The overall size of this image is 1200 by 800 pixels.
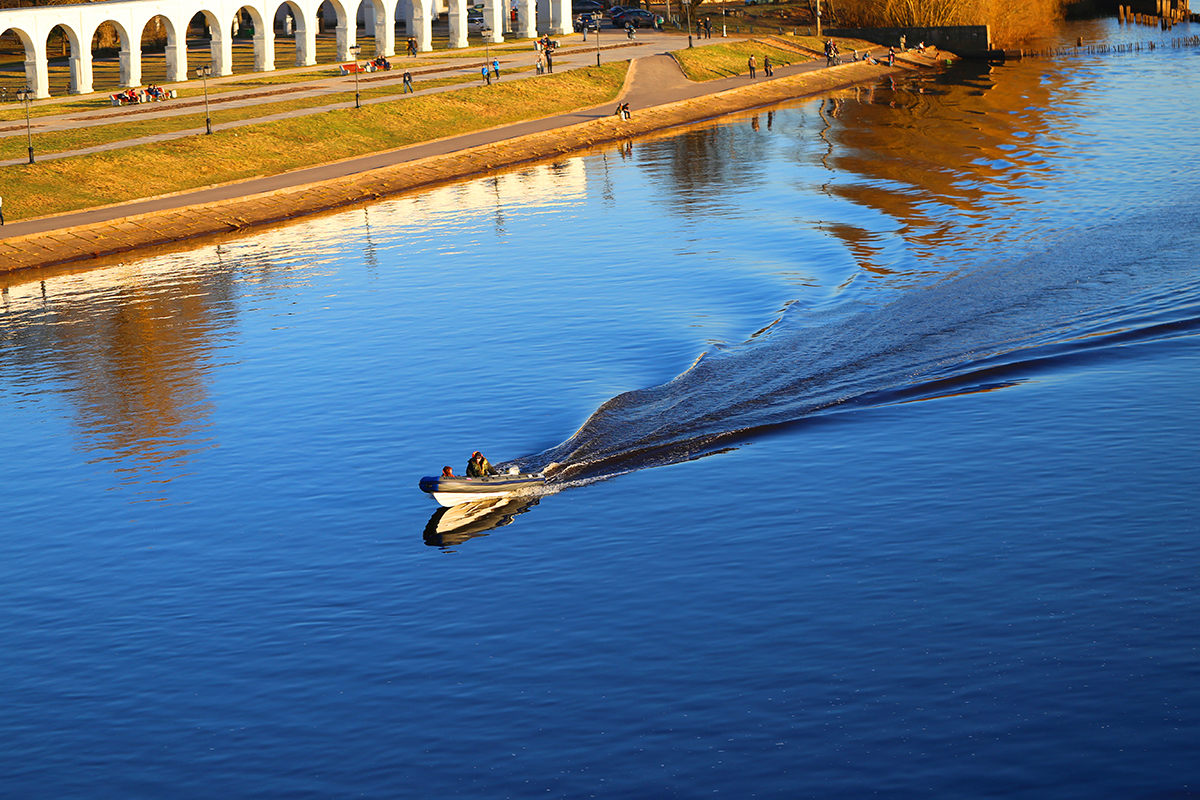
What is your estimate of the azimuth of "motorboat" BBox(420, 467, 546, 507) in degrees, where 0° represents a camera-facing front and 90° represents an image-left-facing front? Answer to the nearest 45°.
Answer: approximately 45°
